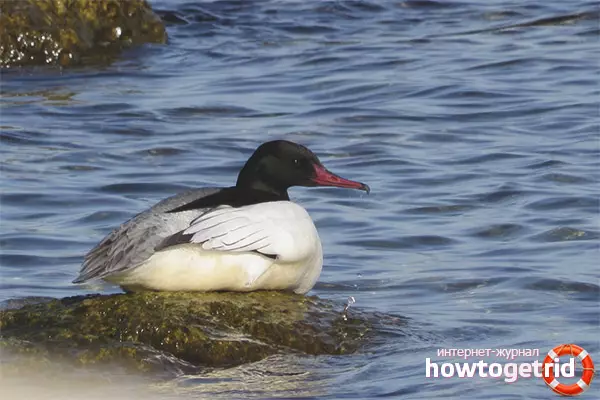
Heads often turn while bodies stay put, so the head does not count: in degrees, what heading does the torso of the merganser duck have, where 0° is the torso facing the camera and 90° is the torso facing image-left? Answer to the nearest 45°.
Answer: approximately 270°

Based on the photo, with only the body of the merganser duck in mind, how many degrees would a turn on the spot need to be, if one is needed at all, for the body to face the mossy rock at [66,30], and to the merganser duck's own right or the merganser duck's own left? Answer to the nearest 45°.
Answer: approximately 90° to the merganser duck's own left
